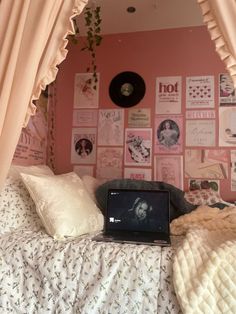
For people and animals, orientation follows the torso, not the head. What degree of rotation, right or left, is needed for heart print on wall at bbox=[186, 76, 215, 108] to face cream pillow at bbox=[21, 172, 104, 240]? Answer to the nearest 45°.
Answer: approximately 45° to its right

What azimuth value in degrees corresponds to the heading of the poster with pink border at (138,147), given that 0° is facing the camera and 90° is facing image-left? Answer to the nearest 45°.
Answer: approximately 0°

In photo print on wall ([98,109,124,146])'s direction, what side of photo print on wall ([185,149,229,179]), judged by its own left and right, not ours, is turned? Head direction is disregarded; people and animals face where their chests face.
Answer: right

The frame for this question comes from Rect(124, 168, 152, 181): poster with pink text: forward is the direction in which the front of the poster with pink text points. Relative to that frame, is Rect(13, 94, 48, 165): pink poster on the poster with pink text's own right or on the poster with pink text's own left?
on the poster with pink text's own right

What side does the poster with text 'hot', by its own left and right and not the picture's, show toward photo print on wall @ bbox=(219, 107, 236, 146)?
left

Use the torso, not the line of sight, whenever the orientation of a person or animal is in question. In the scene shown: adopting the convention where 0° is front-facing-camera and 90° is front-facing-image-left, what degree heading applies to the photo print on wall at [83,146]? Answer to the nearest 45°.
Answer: approximately 0°
